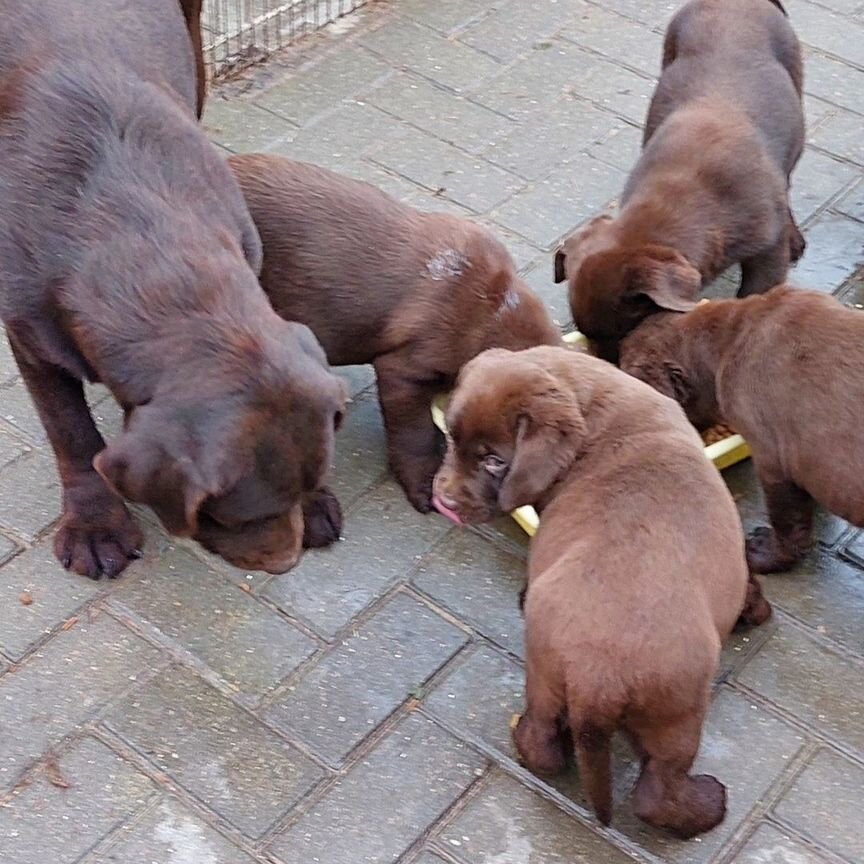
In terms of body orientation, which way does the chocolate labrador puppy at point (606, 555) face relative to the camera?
away from the camera

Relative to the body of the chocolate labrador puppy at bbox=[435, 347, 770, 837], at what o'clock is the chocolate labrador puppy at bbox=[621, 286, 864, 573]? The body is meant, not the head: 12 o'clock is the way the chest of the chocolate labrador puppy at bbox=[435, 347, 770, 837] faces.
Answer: the chocolate labrador puppy at bbox=[621, 286, 864, 573] is roughly at 1 o'clock from the chocolate labrador puppy at bbox=[435, 347, 770, 837].

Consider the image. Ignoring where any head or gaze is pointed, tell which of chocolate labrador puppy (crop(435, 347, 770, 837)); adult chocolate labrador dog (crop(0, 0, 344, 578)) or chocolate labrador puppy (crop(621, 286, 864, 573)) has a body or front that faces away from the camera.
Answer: chocolate labrador puppy (crop(435, 347, 770, 837))

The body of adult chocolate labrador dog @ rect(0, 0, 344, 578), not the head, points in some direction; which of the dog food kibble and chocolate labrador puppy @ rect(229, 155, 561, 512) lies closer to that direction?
the dog food kibble

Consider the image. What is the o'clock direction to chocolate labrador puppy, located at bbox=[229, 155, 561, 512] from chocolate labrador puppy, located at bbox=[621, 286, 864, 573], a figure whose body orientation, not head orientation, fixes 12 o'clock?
chocolate labrador puppy, located at bbox=[229, 155, 561, 512] is roughly at 12 o'clock from chocolate labrador puppy, located at bbox=[621, 286, 864, 573].

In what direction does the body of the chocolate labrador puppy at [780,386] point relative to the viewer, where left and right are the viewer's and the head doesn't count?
facing to the left of the viewer

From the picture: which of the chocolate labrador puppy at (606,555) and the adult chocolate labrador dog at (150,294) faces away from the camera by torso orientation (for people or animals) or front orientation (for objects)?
the chocolate labrador puppy at (606,555)

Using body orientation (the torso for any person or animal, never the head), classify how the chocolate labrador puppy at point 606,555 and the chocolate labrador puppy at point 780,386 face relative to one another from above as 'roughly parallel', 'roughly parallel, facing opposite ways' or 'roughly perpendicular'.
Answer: roughly perpendicular

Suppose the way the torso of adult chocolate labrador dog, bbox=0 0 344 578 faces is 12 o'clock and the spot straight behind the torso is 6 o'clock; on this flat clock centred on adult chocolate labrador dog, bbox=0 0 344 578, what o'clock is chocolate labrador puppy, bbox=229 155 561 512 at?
chocolate labrador puppy, bbox=229 155 561 512 is roughly at 9 o'clock from adult chocolate labrador dog, bbox=0 0 344 578.

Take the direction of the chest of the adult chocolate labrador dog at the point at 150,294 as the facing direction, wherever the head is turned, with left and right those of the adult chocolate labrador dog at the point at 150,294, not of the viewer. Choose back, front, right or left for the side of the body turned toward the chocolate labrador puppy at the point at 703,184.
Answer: left
